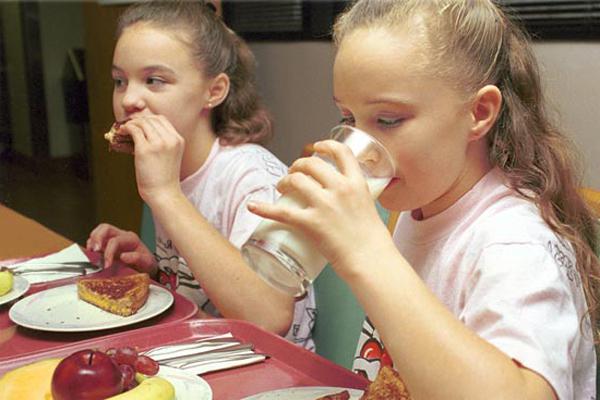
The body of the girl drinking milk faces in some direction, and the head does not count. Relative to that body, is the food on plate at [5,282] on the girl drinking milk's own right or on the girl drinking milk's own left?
on the girl drinking milk's own right

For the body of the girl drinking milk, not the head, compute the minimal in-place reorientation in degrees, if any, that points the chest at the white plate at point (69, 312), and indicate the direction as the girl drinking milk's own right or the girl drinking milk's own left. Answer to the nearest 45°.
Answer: approximately 45° to the girl drinking milk's own right

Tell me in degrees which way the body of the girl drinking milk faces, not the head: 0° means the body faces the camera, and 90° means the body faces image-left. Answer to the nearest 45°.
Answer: approximately 45°
